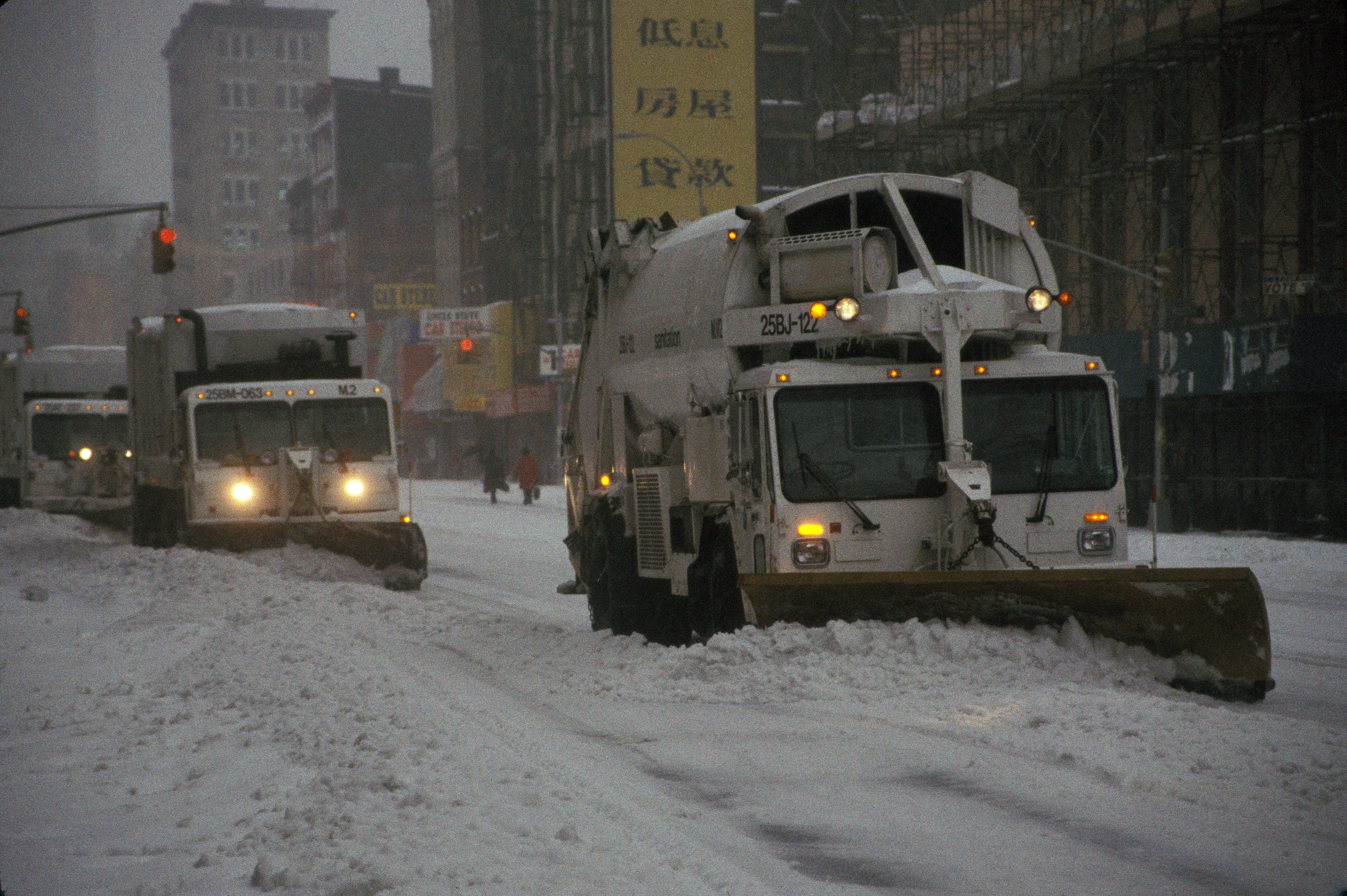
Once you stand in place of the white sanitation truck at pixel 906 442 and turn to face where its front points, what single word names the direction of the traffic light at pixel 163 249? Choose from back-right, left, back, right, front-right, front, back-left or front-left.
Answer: back

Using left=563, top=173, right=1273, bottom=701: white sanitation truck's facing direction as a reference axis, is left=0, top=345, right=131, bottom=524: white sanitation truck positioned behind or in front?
behind

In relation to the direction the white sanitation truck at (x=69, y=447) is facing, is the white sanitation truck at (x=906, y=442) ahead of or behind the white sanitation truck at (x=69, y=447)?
ahead

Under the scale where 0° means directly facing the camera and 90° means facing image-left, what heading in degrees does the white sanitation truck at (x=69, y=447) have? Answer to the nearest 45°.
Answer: approximately 0°

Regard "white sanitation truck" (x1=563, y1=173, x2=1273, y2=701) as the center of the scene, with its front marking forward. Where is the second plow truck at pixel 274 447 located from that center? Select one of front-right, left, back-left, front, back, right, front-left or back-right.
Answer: back

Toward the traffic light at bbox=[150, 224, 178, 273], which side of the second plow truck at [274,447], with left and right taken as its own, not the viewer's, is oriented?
back

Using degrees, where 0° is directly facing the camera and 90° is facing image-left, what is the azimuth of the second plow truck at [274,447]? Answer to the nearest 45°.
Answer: approximately 0°

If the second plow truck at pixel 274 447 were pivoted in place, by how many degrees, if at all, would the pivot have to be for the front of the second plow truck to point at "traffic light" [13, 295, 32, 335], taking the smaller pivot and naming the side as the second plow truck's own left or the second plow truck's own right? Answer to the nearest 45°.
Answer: approximately 180°

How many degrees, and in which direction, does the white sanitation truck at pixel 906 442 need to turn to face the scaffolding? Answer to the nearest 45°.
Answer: approximately 135° to its left
